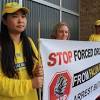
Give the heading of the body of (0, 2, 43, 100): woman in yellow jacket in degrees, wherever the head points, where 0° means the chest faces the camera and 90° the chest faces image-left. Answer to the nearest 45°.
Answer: approximately 315°

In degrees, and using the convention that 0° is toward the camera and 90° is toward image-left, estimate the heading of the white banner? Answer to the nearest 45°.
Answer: approximately 315°
